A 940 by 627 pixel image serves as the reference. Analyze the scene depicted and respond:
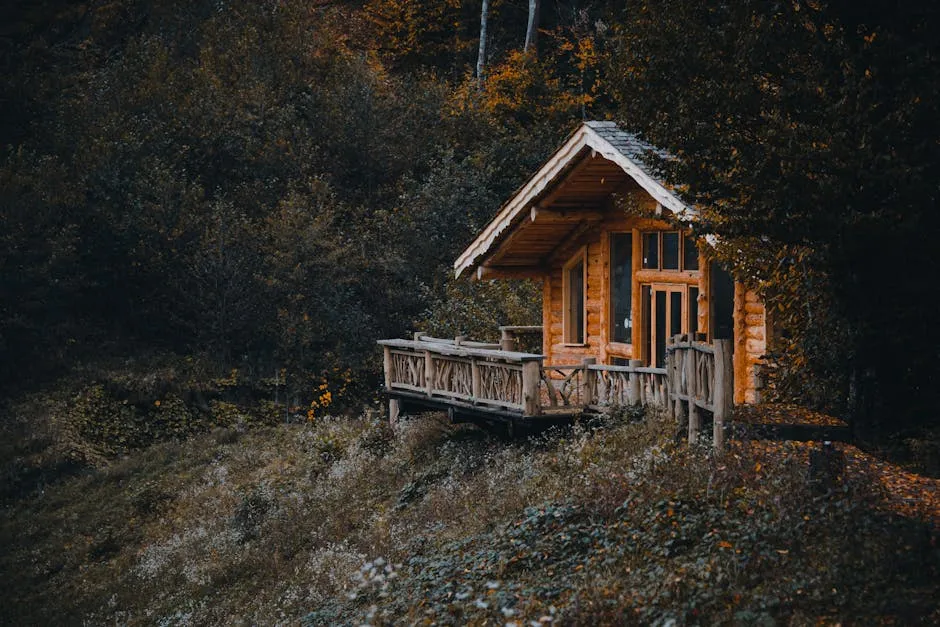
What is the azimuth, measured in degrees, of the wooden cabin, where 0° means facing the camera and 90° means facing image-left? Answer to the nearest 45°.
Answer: approximately 45°

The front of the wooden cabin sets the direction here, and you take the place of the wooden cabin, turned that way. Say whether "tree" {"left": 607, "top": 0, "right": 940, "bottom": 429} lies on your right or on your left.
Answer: on your left
